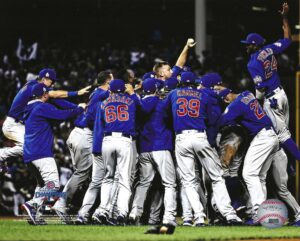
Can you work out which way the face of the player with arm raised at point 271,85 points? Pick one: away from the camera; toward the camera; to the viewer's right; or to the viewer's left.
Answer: to the viewer's left

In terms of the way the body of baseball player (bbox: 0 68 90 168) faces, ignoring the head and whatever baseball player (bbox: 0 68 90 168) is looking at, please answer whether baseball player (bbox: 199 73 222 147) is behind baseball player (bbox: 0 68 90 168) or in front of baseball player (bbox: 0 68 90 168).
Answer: in front

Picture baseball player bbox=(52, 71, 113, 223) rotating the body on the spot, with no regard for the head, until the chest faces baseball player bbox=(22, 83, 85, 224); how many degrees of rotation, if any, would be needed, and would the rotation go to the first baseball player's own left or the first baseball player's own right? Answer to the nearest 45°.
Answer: approximately 135° to the first baseball player's own right

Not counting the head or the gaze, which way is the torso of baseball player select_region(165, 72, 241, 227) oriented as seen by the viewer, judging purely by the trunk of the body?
away from the camera

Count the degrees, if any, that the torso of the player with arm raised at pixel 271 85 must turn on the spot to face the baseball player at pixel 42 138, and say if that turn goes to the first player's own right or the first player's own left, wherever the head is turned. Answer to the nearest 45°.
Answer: approximately 45° to the first player's own left

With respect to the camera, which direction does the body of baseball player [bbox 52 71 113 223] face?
to the viewer's right

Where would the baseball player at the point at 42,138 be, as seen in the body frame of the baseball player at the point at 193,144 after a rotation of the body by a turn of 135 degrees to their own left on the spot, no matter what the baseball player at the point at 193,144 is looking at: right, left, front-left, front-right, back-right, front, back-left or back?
front-right

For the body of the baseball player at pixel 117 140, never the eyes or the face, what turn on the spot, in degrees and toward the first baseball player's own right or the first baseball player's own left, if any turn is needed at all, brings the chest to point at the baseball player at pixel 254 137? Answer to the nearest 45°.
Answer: approximately 90° to the first baseball player's own right

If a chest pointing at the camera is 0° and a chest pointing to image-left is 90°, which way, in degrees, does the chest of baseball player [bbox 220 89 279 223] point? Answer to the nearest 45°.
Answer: approximately 135°

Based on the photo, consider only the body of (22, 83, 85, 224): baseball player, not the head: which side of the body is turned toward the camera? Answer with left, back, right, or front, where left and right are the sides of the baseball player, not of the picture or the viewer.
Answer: right

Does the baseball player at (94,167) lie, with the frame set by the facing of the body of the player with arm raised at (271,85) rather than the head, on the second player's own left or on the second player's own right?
on the second player's own left
